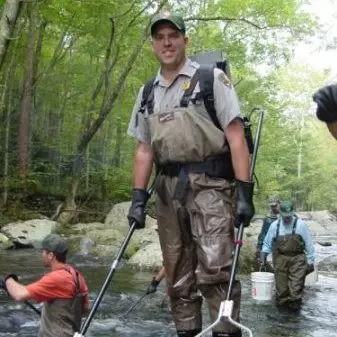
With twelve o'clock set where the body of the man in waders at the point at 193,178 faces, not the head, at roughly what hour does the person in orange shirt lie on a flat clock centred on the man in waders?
The person in orange shirt is roughly at 3 o'clock from the man in waders.

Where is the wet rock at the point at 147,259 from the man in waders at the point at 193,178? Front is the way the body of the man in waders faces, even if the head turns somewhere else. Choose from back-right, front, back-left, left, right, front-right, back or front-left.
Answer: back-right

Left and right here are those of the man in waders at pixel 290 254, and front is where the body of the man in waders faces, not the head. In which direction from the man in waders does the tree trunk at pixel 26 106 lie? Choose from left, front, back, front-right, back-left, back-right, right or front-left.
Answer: back-right

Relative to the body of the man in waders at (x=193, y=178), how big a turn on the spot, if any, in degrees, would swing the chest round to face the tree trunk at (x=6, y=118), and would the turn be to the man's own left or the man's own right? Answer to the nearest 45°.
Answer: approximately 90° to the man's own right

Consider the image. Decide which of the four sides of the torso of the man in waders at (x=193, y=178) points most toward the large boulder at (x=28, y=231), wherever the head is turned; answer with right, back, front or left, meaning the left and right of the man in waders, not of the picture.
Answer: right

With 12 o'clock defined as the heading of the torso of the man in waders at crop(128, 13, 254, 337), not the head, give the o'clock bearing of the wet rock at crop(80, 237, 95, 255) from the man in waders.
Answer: The wet rock is roughly at 4 o'clock from the man in waders.

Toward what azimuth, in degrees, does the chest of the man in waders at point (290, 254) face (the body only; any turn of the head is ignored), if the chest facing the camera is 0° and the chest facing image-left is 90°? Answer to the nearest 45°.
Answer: approximately 0°

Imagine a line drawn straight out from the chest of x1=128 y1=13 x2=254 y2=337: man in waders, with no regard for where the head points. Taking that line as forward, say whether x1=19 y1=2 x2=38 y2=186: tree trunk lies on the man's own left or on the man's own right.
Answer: on the man's own right

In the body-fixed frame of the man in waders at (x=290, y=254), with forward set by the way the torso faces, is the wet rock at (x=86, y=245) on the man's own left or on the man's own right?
on the man's own right
